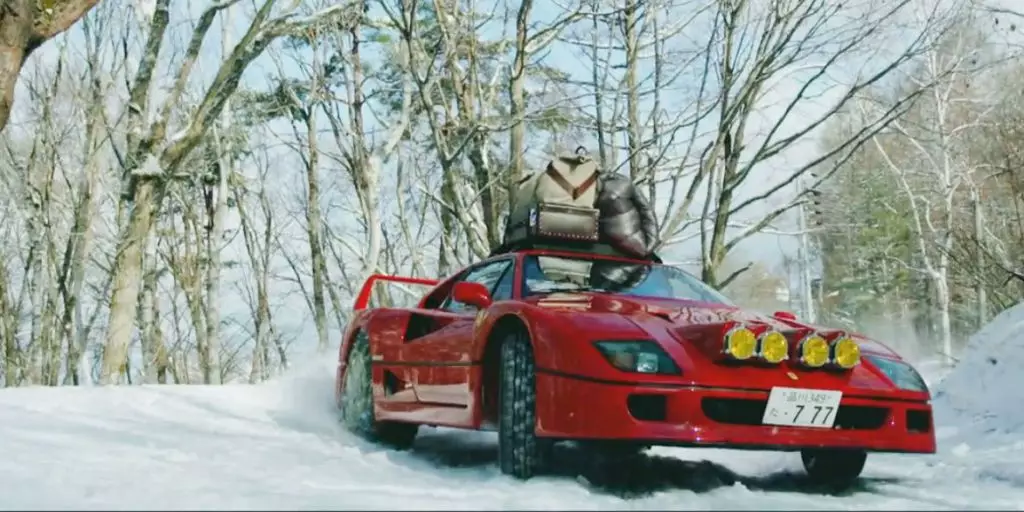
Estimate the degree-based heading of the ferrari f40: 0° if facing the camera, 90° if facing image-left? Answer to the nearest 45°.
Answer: approximately 315°

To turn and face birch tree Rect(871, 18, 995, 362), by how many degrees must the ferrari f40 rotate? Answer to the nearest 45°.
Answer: approximately 135° to its left

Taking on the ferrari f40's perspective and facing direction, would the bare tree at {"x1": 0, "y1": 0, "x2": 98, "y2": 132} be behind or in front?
behind

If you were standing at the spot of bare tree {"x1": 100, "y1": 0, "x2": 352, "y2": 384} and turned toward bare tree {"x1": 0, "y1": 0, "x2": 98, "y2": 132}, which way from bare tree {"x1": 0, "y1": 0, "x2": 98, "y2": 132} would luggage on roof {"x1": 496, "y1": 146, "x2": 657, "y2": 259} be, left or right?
left

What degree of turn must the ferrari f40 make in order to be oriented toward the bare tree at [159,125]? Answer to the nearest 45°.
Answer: approximately 180°
